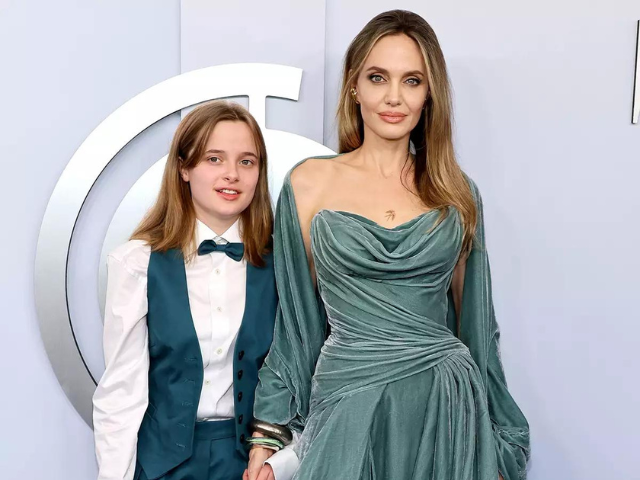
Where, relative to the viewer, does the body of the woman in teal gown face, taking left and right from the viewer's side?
facing the viewer

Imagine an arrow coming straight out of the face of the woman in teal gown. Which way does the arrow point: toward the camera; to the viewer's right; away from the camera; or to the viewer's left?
toward the camera
